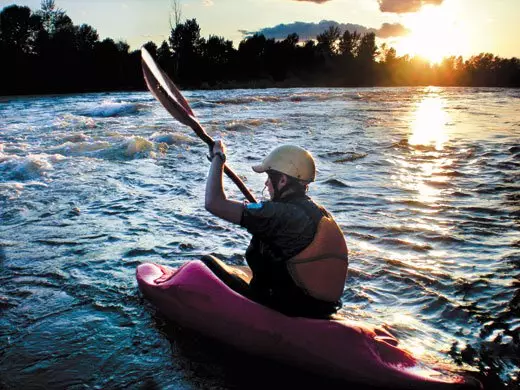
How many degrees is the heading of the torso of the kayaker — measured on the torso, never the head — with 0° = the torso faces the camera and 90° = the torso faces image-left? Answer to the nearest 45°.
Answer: approximately 135°
